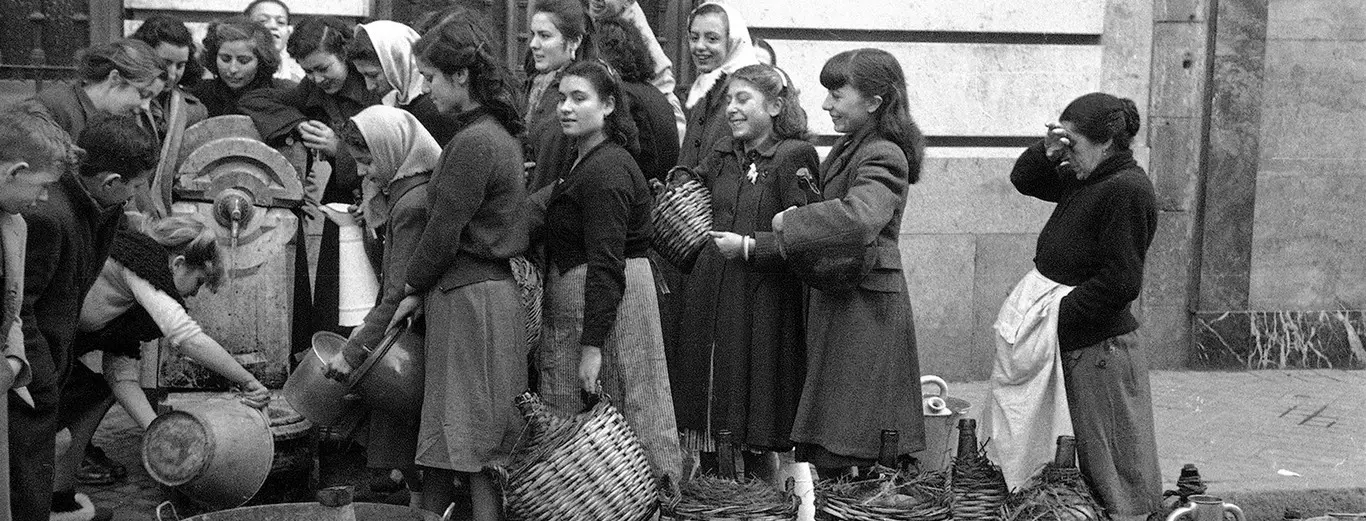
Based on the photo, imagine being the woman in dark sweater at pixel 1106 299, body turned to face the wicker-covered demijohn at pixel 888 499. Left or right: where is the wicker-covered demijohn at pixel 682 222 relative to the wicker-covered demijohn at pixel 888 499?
right

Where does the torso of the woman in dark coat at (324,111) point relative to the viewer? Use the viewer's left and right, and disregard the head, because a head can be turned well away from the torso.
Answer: facing the viewer and to the left of the viewer

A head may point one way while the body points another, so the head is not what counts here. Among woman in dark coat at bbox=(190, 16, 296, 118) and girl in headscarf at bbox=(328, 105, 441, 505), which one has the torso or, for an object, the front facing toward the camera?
the woman in dark coat

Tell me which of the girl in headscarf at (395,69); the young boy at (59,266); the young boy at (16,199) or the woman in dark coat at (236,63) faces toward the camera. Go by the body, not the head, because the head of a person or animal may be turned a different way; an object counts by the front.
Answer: the woman in dark coat

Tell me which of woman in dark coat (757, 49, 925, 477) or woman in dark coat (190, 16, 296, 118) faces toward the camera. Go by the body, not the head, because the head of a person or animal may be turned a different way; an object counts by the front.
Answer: woman in dark coat (190, 16, 296, 118)

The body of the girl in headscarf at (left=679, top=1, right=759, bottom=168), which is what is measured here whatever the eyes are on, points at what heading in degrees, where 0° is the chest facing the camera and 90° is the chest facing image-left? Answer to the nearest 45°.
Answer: approximately 45°

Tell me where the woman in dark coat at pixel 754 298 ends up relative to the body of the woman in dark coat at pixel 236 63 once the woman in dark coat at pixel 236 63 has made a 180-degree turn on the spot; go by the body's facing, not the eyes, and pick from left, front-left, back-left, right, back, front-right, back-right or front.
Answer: back-right

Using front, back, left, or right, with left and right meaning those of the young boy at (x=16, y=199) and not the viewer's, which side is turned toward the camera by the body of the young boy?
right

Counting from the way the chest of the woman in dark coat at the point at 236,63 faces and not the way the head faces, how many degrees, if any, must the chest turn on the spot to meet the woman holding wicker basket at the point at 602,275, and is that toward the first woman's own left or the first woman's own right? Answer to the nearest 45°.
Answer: approximately 45° to the first woman's own left

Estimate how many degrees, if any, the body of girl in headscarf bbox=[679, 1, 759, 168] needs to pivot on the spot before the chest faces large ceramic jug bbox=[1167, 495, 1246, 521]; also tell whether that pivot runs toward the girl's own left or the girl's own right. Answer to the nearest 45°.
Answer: approximately 90° to the girl's own left

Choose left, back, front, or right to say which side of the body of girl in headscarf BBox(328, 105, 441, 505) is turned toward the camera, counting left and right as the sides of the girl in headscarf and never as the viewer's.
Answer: left

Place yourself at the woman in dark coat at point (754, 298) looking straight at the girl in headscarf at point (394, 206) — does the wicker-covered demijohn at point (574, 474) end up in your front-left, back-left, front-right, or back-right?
front-left

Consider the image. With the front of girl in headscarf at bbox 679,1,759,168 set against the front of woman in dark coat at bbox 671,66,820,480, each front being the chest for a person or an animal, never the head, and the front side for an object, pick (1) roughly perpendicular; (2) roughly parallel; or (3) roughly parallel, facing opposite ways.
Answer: roughly parallel

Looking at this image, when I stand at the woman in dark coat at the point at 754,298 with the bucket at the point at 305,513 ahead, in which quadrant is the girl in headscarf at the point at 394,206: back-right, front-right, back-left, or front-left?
front-right

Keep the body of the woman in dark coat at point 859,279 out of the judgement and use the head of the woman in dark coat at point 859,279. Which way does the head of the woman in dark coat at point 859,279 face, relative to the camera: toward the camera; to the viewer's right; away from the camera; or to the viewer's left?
to the viewer's left

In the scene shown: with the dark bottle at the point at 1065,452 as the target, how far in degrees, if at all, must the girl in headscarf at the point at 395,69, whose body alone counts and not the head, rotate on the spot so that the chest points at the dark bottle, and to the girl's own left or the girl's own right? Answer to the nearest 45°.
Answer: approximately 135° to the girl's own left
